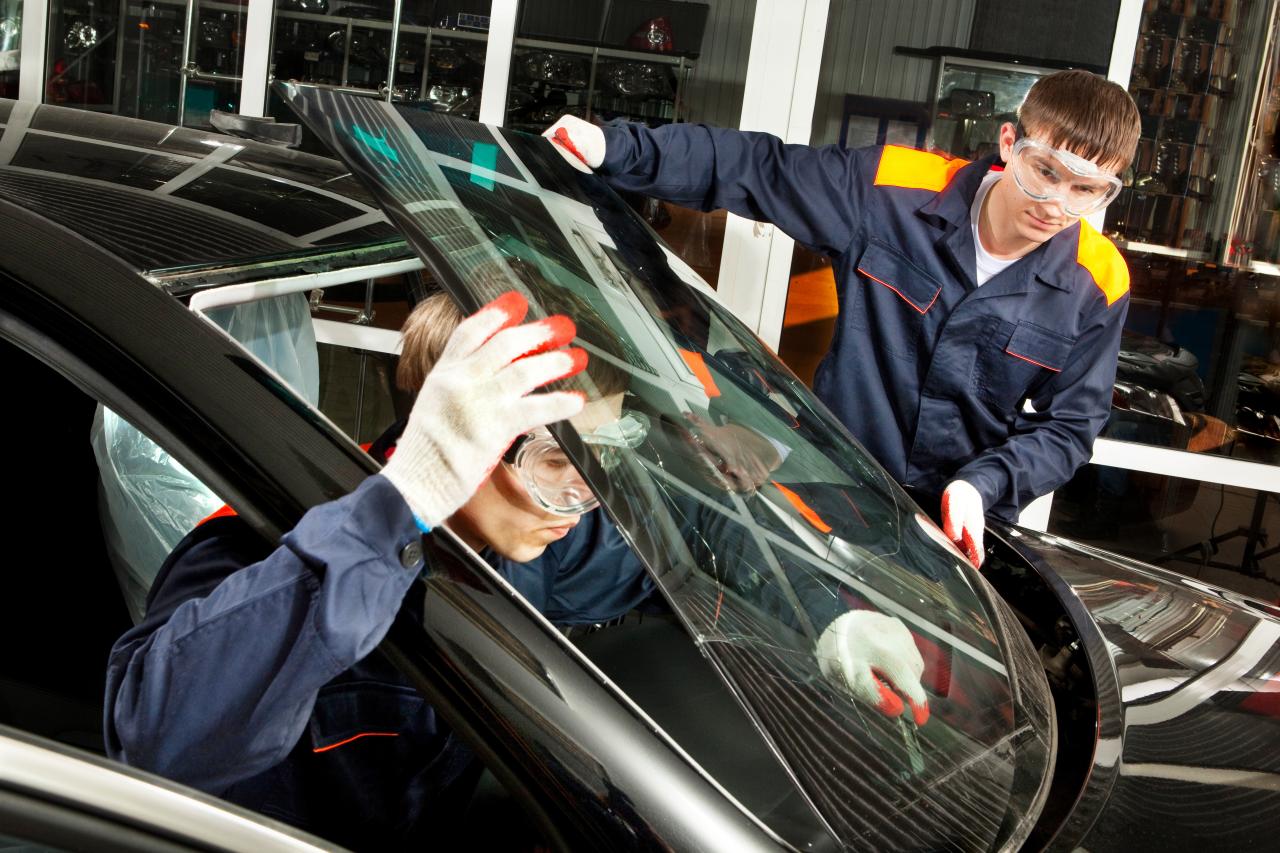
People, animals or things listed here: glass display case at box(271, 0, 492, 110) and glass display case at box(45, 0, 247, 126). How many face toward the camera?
2

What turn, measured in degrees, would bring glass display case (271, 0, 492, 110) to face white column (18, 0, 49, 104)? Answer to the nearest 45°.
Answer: approximately 135° to its right

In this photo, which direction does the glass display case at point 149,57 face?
toward the camera

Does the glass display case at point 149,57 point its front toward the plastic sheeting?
yes

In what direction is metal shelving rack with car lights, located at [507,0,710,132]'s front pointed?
toward the camera

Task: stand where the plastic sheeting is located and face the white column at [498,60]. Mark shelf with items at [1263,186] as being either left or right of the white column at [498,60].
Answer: right

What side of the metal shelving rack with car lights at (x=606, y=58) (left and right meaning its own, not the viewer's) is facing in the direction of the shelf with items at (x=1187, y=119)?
left

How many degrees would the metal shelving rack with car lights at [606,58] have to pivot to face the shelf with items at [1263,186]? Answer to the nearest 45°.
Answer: approximately 90° to its left

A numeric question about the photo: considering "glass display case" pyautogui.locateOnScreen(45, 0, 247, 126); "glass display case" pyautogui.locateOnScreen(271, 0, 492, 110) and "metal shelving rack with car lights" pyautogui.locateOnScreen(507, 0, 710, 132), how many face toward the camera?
3

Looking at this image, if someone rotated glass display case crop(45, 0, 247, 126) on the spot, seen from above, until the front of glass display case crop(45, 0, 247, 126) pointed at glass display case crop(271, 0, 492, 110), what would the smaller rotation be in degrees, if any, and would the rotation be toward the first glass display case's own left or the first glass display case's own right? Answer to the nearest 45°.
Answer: approximately 45° to the first glass display case's own left

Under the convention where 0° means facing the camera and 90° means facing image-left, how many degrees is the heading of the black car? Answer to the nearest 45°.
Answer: approximately 315°

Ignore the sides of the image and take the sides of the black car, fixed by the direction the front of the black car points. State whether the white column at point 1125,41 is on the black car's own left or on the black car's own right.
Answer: on the black car's own left

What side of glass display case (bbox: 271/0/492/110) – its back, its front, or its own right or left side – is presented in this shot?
front

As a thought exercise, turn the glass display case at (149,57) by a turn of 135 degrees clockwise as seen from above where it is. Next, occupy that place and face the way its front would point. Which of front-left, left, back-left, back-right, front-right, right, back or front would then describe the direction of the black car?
back-left

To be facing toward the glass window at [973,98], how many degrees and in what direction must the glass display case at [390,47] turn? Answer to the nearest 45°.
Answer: approximately 90° to its left
